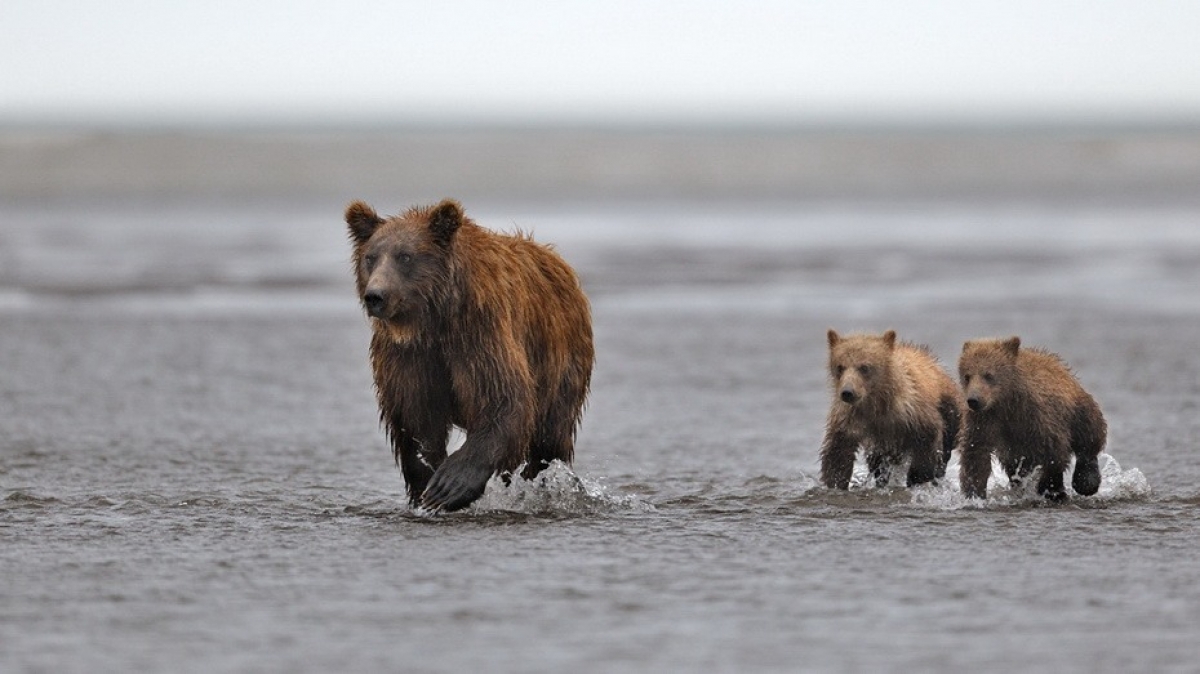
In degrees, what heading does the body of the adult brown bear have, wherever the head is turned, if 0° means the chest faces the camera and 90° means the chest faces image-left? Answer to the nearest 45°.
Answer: approximately 45°

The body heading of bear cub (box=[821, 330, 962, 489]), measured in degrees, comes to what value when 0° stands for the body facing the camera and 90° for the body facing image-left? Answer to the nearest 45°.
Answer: approximately 45°

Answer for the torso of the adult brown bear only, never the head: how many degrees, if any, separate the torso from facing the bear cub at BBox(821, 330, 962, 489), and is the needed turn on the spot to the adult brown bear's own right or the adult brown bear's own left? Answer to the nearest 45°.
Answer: approximately 135° to the adult brown bear's own left

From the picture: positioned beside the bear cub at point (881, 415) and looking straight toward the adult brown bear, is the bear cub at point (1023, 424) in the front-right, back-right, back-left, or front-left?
back-left

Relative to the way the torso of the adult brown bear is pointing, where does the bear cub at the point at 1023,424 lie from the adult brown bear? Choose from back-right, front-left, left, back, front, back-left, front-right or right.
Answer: back-left

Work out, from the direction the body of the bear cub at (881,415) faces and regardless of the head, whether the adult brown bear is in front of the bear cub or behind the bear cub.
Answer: in front

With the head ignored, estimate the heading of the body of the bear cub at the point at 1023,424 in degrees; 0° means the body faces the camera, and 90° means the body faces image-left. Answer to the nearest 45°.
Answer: approximately 45°

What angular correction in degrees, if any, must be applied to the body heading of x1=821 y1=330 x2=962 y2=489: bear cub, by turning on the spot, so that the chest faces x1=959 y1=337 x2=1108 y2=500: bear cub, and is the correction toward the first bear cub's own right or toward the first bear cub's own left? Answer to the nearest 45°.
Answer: approximately 135° to the first bear cub's own left

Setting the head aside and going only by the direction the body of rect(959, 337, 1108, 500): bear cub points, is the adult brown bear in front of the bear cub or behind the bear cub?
in front

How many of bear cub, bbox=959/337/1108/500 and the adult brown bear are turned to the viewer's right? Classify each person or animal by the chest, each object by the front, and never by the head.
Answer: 0

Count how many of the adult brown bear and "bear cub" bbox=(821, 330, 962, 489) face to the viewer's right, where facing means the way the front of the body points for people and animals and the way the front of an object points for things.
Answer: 0
